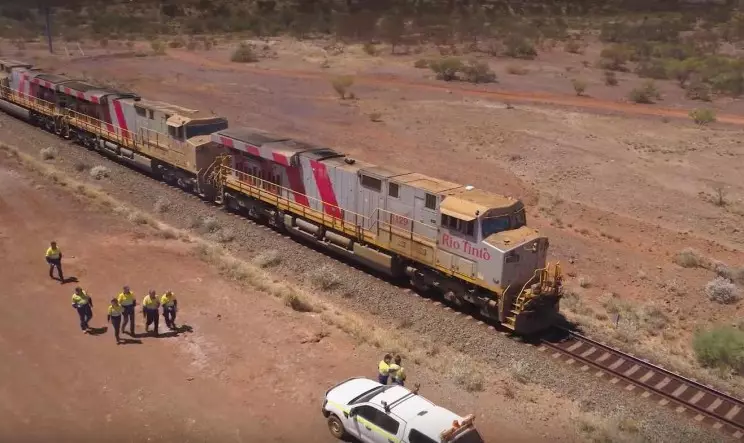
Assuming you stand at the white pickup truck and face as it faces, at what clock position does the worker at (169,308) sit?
The worker is roughly at 12 o'clock from the white pickup truck.

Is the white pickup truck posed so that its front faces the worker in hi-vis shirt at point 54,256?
yes

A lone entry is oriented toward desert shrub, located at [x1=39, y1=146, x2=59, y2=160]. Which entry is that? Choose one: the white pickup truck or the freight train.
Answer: the white pickup truck

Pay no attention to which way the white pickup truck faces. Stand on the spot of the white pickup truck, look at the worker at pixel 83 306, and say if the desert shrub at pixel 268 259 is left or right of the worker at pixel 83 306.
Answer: right

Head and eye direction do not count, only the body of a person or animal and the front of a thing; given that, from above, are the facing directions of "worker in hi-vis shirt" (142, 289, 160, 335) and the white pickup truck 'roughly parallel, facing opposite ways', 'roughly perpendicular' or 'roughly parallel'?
roughly perpendicular

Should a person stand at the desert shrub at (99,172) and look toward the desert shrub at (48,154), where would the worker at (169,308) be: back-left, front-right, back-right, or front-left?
back-left

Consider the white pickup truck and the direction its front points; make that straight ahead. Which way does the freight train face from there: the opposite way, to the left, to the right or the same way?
the opposite way

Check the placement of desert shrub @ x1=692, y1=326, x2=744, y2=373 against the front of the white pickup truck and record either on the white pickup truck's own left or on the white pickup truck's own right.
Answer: on the white pickup truck's own right

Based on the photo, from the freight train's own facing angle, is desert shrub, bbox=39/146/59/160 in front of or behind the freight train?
behind

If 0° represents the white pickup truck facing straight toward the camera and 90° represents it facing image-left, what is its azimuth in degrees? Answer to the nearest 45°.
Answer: approximately 135°

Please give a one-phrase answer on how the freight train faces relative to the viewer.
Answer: facing the viewer and to the right of the viewer
